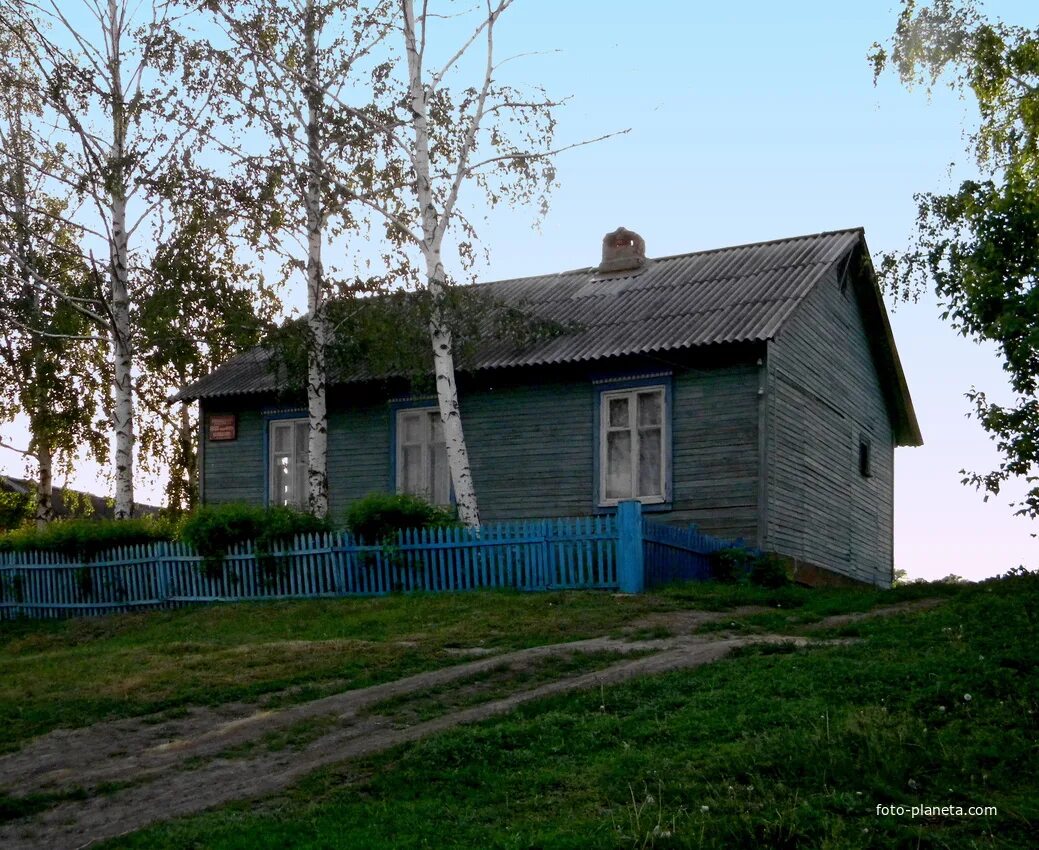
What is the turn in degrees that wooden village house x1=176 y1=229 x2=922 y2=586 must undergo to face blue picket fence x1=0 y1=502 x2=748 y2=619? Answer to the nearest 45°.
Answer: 0° — it already faces it

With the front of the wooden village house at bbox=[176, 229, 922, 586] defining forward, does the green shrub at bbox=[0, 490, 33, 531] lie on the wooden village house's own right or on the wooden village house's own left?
on the wooden village house's own right

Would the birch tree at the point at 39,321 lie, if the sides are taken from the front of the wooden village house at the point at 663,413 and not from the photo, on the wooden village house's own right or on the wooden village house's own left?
on the wooden village house's own right

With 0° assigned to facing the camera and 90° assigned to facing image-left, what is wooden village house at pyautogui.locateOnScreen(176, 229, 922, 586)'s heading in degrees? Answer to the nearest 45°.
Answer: approximately 45°

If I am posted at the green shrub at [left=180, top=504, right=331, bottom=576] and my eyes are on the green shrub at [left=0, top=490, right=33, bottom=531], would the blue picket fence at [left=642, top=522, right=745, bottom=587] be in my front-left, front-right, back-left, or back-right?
back-right

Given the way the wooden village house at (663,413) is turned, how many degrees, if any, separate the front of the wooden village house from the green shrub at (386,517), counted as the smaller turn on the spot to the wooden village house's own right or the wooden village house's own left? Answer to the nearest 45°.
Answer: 0° — it already faces it

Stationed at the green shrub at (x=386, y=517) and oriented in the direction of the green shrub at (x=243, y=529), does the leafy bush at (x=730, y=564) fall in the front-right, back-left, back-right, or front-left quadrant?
back-right
